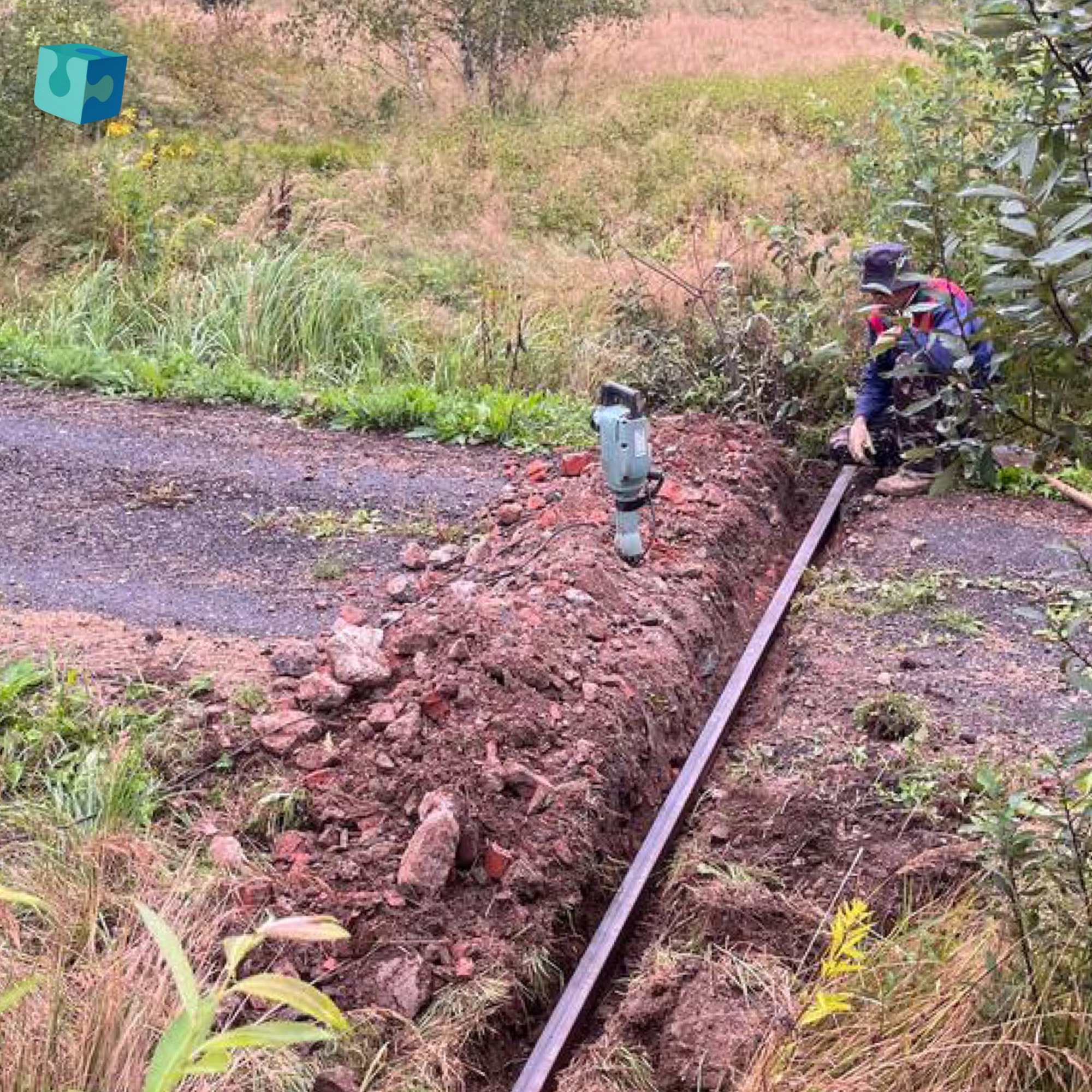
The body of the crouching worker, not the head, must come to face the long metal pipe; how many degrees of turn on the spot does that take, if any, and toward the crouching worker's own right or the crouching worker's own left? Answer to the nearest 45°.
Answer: approximately 45° to the crouching worker's own left

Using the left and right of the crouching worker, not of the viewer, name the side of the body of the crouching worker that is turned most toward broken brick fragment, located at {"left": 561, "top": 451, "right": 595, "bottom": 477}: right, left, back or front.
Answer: front

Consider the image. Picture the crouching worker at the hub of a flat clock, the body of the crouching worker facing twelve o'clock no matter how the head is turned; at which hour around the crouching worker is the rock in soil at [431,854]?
The rock in soil is roughly at 11 o'clock from the crouching worker.

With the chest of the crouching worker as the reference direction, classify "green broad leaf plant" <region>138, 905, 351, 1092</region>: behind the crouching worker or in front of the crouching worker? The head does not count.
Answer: in front

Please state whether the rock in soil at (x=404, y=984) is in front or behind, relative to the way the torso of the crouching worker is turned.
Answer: in front

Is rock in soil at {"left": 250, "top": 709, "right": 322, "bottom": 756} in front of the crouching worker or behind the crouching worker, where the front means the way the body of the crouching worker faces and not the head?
in front

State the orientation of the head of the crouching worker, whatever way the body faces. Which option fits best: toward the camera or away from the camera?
toward the camera

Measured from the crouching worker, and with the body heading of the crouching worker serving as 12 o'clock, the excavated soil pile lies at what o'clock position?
The excavated soil pile is roughly at 11 o'clock from the crouching worker.

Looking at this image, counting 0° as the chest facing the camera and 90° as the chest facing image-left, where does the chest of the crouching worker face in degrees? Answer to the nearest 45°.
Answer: approximately 45°
